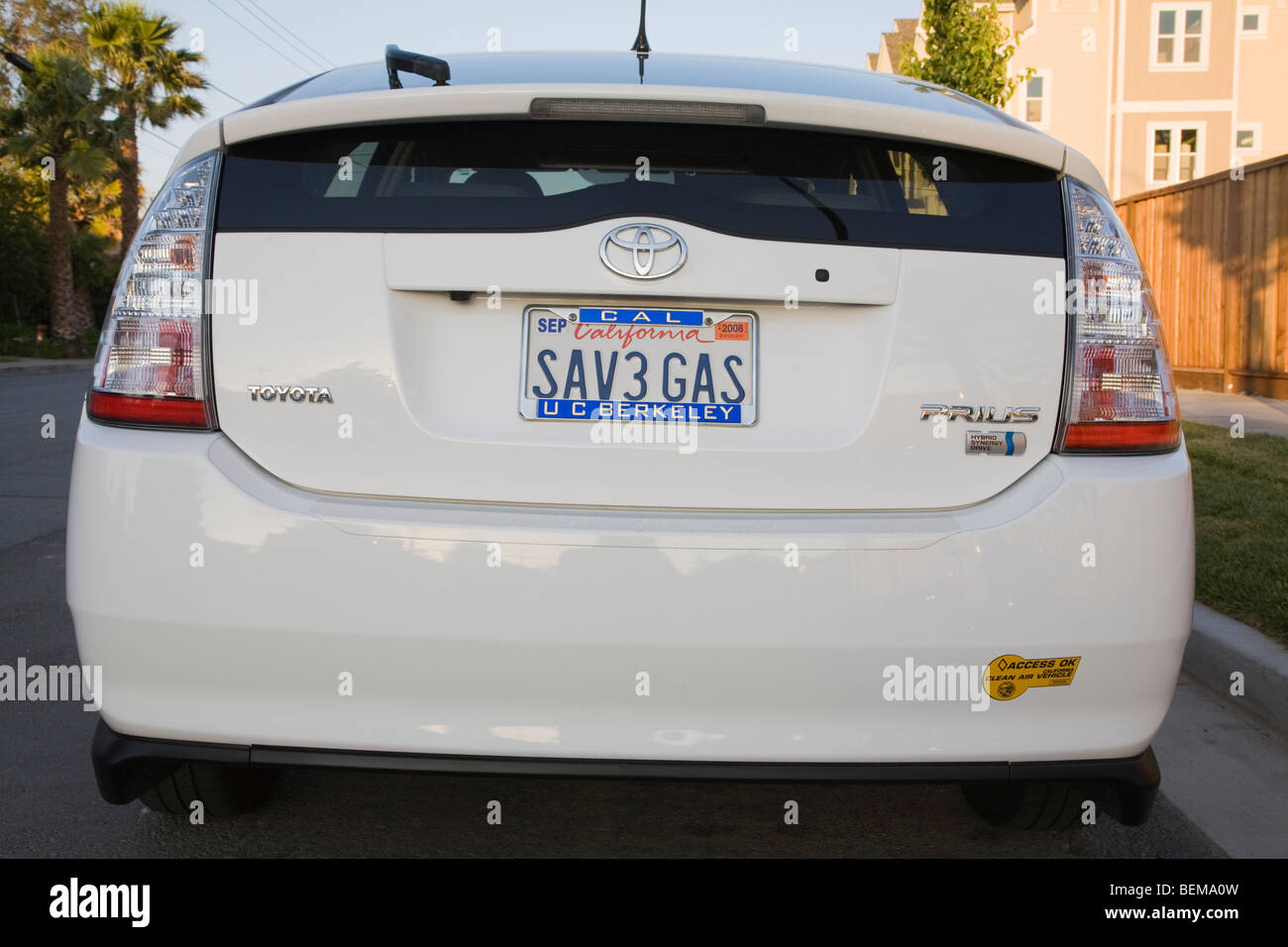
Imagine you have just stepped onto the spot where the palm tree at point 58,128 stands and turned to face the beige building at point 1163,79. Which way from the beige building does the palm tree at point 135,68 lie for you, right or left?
left

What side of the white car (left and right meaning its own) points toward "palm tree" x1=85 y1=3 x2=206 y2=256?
front

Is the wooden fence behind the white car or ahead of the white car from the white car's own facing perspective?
ahead

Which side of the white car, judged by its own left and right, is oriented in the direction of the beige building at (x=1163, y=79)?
front

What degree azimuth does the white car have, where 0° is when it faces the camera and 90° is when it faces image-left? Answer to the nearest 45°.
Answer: approximately 180°

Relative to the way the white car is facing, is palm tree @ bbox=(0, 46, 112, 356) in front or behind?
in front
